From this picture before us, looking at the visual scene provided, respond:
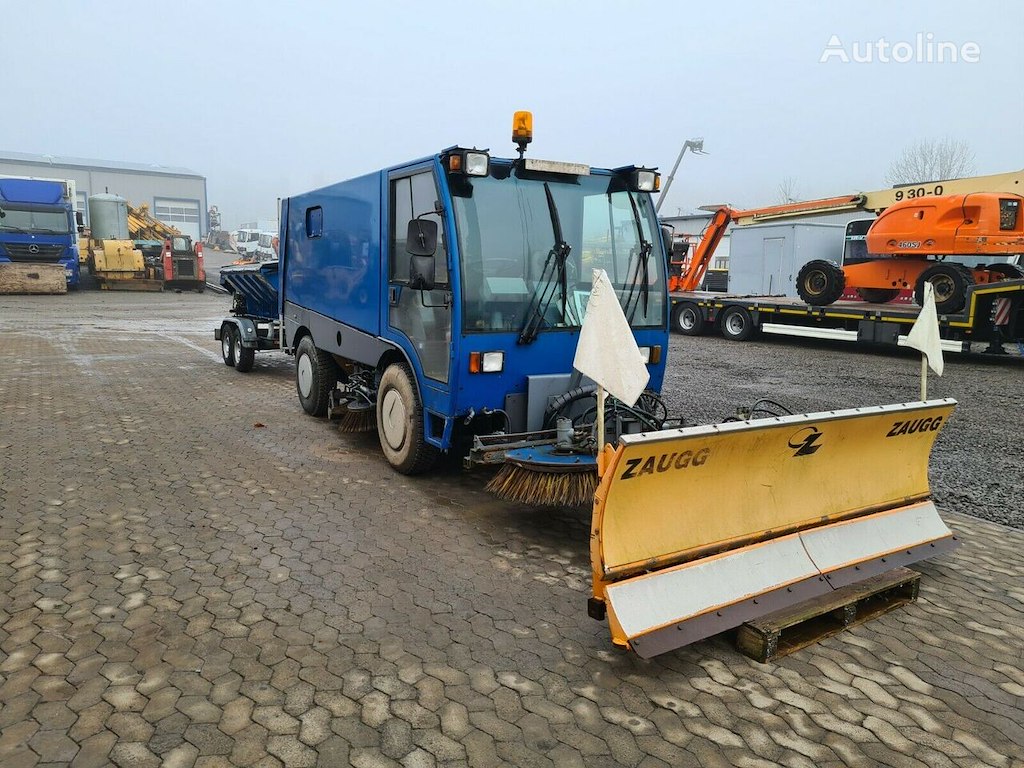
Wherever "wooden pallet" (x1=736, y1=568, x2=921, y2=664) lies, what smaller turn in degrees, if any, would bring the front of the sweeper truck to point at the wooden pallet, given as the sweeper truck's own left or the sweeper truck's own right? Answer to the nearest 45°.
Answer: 0° — it already faces it

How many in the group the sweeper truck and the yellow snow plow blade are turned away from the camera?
0

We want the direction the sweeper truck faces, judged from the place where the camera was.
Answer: facing the viewer and to the right of the viewer

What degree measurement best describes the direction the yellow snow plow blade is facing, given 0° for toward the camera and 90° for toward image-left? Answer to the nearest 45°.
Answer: approximately 315°

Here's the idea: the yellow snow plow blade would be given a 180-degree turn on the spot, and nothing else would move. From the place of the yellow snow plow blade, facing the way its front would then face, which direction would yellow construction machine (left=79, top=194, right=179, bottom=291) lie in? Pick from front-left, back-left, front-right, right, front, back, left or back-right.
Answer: front

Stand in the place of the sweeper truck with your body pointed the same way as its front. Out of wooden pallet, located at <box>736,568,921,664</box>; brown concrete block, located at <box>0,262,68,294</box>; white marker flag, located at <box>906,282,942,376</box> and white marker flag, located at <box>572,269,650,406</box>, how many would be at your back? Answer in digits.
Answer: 1

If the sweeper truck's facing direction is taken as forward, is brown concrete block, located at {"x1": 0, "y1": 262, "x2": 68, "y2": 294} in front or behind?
behind

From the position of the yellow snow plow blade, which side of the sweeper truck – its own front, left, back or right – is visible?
front

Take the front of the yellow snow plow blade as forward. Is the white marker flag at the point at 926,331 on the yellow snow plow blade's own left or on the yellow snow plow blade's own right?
on the yellow snow plow blade's own left

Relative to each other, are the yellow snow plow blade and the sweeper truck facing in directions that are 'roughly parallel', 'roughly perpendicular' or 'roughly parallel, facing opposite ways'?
roughly parallel
